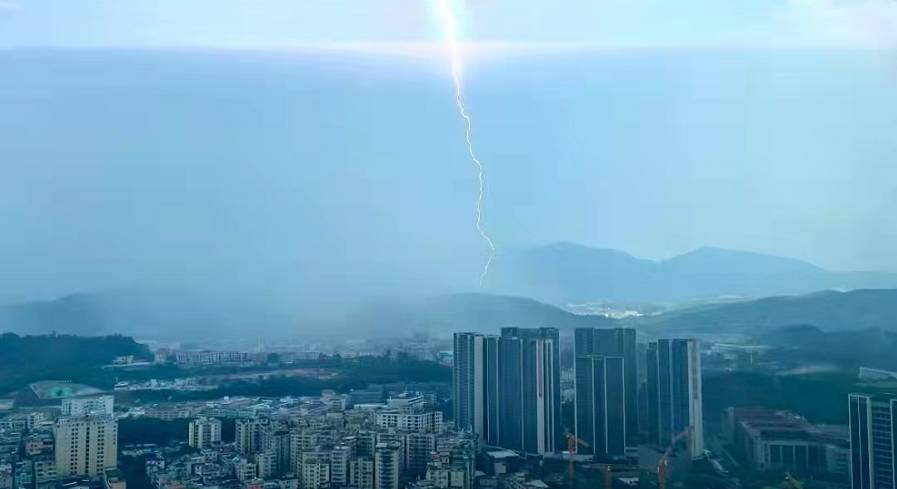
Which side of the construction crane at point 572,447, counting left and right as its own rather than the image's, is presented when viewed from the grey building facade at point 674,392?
front

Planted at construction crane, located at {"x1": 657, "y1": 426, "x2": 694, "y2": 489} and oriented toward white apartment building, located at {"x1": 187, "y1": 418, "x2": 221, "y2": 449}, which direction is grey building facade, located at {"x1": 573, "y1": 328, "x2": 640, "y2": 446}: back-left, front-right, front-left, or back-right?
front-right

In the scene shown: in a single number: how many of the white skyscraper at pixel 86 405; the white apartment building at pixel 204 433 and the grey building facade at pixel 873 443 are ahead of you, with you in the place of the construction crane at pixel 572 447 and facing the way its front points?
1

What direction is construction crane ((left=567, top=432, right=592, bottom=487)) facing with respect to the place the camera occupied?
facing to the right of the viewer

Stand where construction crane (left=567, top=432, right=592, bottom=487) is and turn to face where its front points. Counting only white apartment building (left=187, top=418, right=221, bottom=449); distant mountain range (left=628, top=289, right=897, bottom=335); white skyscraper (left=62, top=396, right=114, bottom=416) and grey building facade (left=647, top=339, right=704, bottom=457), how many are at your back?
2
